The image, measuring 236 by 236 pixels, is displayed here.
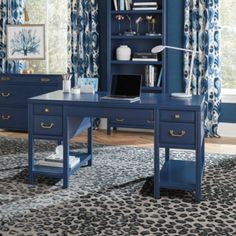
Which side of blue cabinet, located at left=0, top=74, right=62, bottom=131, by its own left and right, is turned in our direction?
front

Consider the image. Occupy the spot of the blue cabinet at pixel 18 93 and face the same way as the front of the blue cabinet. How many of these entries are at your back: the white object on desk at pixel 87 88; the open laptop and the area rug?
0

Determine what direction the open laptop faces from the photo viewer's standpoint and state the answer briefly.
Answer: facing the viewer and to the left of the viewer

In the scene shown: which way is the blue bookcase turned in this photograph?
toward the camera

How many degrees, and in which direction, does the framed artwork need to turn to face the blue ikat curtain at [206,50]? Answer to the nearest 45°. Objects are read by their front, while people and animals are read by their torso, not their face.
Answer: approximately 45° to its left

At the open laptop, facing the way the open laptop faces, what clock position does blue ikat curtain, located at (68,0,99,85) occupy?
The blue ikat curtain is roughly at 4 o'clock from the open laptop.

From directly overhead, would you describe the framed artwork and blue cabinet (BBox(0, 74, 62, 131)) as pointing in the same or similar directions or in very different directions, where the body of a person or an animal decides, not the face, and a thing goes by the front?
same or similar directions

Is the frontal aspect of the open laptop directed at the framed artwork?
no

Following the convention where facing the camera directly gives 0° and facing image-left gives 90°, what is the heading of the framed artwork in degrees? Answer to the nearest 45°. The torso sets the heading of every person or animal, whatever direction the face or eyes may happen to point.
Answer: approximately 0°

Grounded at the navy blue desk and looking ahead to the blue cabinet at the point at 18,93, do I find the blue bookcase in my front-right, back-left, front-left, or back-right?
front-right

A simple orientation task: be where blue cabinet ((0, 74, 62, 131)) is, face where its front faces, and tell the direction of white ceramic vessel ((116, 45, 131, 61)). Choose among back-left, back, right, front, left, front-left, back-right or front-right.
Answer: left

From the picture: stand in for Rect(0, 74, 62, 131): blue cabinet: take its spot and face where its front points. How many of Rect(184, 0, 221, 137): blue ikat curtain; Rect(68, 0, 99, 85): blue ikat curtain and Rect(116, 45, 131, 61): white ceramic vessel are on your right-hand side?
0

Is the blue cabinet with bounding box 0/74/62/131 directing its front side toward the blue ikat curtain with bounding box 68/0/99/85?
no

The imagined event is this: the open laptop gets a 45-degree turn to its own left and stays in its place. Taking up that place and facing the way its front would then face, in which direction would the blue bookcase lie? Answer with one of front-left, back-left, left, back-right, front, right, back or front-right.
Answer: back

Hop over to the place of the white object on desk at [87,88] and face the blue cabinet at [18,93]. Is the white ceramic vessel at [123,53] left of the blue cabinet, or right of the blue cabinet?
right

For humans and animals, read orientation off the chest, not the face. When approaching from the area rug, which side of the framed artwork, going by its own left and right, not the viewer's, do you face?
front

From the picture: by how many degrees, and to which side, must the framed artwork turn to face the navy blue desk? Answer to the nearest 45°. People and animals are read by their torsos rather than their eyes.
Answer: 0° — it already faces it
